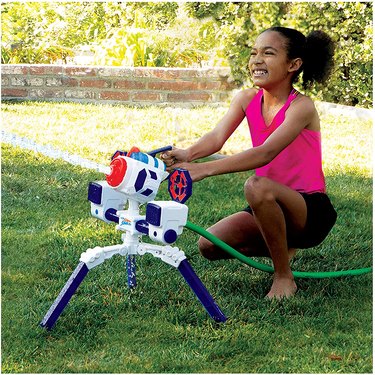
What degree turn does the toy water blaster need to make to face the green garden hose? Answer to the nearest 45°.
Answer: approximately 180°

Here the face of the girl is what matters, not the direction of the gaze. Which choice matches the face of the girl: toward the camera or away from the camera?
toward the camera

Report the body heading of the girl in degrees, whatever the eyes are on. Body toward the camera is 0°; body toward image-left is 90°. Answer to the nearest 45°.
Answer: approximately 45°

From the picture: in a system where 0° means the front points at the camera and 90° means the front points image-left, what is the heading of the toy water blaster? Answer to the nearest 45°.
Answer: approximately 45°
